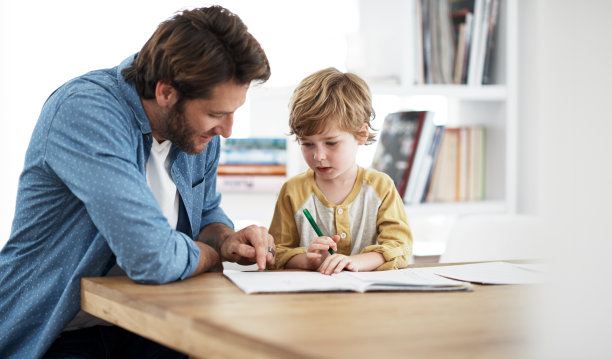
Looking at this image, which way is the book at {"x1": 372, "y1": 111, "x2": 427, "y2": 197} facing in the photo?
toward the camera

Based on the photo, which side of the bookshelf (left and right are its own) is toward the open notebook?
front

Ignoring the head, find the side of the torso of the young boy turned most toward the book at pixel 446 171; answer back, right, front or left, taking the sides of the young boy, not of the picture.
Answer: back

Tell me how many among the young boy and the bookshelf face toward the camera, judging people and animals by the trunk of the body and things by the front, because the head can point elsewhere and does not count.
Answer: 2

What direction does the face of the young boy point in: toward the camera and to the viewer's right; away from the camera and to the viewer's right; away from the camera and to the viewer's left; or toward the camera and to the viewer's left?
toward the camera and to the viewer's left

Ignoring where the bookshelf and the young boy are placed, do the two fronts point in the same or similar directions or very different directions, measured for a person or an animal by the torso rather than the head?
same or similar directions

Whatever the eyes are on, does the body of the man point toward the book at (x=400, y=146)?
no

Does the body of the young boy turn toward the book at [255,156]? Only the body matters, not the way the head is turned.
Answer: no

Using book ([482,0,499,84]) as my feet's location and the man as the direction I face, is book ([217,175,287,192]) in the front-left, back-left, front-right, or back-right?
front-right

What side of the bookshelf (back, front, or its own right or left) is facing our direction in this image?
front

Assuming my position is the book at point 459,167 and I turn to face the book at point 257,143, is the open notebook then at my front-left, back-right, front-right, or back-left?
front-left

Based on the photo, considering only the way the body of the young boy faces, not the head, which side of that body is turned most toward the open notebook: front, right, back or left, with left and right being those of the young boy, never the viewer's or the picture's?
front

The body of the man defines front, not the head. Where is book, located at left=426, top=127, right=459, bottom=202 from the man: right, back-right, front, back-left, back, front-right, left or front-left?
left

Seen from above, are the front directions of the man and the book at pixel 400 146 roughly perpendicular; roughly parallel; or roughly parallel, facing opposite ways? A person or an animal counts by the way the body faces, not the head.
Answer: roughly perpendicular

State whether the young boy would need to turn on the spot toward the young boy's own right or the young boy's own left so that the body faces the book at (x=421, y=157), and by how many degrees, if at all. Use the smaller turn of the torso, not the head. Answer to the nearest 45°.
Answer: approximately 180°
